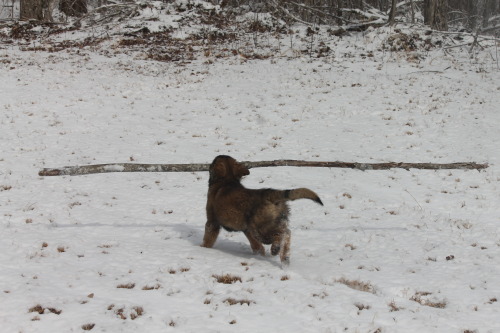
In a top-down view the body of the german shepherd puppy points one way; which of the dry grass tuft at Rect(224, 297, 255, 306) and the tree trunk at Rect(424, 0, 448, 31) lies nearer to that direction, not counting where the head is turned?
the tree trunk

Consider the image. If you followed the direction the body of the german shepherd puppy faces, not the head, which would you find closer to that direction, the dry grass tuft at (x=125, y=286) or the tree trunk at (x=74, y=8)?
the tree trunk

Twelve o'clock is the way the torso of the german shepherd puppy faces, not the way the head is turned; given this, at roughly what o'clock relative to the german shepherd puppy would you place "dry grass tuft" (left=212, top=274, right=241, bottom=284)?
The dry grass tuft is roughly at 8 o'clock from the german shepherd puppy.

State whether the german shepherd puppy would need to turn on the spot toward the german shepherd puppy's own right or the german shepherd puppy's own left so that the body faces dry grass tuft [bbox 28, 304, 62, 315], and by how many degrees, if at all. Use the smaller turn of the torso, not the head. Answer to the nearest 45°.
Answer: approximately 90° to the german shepherd puppy's own left

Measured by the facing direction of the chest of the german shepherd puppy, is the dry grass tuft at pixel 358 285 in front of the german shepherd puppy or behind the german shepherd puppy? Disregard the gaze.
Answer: behind

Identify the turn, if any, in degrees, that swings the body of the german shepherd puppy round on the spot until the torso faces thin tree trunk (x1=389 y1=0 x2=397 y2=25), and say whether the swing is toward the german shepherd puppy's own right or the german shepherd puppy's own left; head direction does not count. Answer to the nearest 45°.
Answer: approximately 45° to the german shepherd puppy's own right

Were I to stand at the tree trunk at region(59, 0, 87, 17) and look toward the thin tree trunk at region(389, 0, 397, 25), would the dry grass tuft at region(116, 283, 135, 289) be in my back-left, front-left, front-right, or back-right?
front-right

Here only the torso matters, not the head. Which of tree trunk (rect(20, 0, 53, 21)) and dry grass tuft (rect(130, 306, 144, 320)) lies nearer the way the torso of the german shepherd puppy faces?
the tree trunk

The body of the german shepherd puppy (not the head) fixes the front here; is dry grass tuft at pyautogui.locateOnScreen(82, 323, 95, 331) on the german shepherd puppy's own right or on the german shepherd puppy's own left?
on the german shepherd puppy's own left

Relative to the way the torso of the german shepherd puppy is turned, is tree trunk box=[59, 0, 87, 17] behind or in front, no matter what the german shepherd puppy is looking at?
in front

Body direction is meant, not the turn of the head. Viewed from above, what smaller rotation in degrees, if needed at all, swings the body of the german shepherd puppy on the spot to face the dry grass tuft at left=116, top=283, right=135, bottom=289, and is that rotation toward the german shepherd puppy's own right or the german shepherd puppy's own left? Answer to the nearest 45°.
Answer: approximately 90° to the german shepherd puppy's own left

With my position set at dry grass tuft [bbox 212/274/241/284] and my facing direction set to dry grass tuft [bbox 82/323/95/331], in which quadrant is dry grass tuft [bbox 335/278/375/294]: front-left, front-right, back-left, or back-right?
back-left

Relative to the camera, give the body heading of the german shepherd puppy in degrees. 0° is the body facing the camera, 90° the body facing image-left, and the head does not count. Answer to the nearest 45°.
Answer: approximately 135°

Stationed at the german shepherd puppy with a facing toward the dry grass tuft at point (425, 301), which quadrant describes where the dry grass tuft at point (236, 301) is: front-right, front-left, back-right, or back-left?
front-right

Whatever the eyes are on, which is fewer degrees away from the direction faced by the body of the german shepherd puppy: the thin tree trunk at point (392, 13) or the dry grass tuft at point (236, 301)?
the thin tree trunk

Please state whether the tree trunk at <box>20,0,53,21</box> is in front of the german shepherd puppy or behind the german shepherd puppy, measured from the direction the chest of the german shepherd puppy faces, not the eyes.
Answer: in front

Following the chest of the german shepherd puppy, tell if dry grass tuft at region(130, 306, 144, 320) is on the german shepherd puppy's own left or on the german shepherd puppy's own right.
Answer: on the german shepherd puppy's own left
